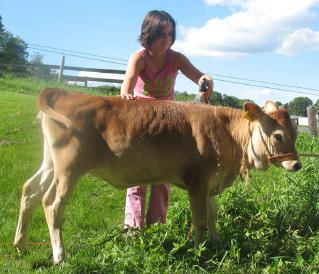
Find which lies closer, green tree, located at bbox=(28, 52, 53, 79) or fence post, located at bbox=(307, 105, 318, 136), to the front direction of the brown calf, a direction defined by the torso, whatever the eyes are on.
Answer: the fence post

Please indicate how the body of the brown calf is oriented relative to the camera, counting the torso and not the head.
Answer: to the viewer's right

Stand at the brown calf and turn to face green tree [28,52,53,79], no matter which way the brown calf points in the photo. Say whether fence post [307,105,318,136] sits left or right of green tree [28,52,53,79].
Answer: right

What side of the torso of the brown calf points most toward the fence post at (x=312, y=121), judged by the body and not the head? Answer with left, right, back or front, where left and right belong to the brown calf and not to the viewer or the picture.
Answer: left

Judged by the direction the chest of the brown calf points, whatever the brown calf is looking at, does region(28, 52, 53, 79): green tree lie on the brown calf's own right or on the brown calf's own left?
on the brown calf's own left
